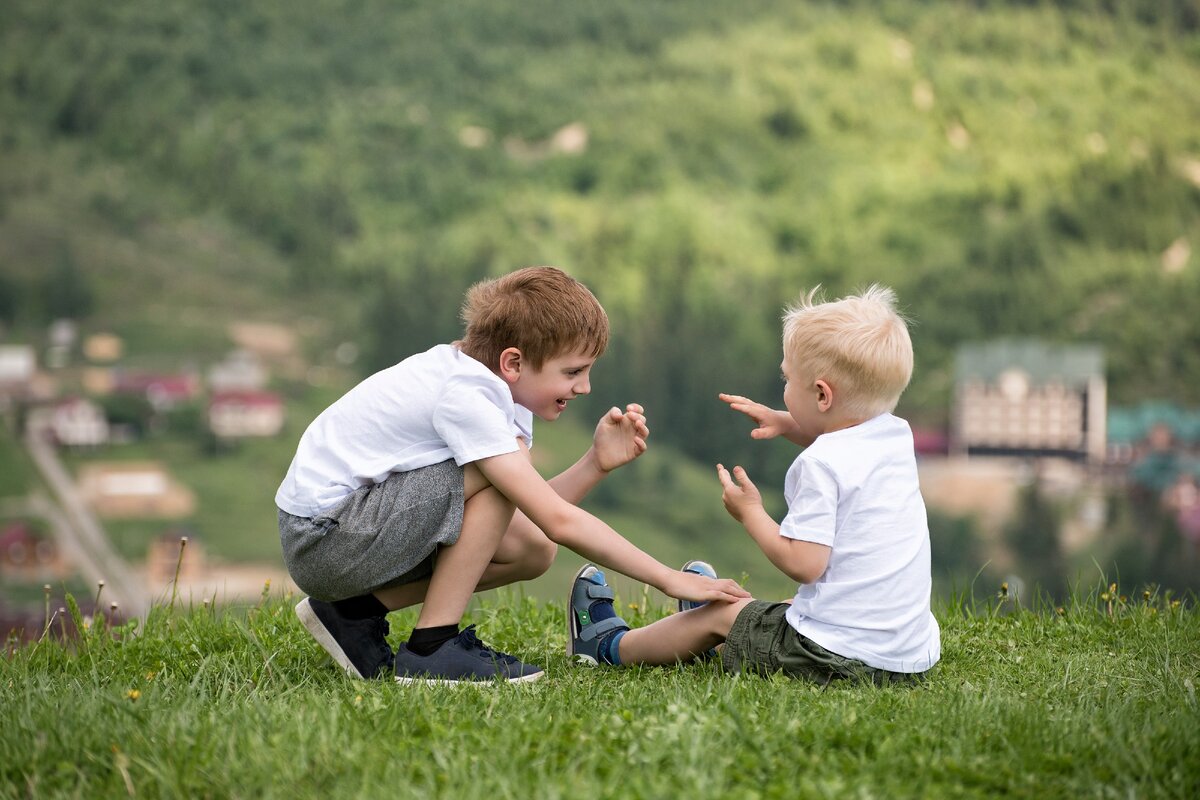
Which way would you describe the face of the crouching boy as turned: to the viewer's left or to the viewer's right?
to the viewer's right

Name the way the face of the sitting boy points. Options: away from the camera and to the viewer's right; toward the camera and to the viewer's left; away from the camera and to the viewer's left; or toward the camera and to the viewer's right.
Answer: away from the camera and to the viewer's left

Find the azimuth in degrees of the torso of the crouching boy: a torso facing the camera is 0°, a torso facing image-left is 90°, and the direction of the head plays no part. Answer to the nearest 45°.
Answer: approximately 270°

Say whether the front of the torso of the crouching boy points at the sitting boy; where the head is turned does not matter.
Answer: yes
